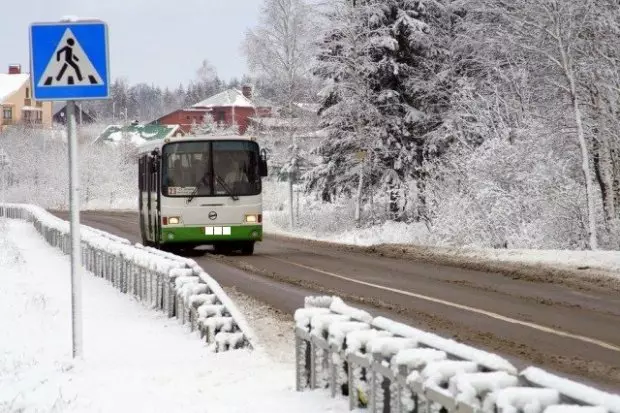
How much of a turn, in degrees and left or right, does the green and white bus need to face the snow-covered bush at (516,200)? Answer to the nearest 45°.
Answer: approximately 90° to its left

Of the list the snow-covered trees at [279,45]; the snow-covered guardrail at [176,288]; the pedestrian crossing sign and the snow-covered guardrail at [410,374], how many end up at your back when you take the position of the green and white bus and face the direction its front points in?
1

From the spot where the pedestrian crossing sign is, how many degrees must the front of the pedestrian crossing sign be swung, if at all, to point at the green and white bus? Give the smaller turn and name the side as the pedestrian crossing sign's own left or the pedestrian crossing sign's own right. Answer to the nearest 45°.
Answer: approximately 180°

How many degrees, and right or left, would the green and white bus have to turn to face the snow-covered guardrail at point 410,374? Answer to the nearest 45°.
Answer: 0° — it already faces it

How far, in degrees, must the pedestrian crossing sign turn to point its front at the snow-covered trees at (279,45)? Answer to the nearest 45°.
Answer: approximately 180°

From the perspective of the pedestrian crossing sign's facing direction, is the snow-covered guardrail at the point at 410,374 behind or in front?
in front

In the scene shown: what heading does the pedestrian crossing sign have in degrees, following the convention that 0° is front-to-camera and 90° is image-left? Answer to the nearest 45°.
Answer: approximately 0°

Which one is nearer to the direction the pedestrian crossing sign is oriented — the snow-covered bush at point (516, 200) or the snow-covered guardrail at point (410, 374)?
the snow-covered guardrail

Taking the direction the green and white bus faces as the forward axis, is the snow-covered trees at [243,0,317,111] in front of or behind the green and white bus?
behind

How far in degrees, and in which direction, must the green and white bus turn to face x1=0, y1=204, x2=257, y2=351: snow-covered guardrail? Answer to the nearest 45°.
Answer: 0° — it already faces it

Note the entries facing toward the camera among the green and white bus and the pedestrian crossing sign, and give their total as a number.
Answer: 2
